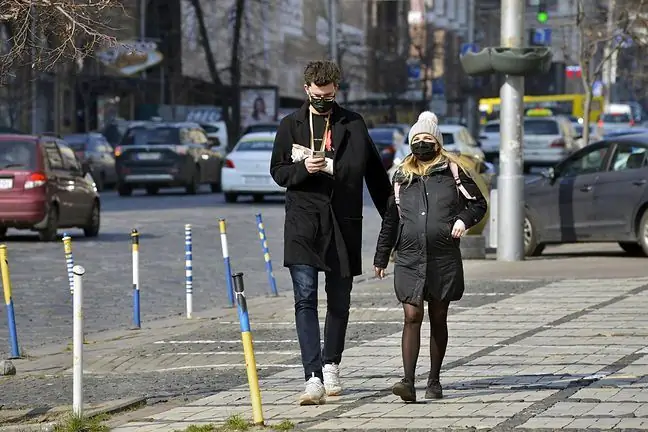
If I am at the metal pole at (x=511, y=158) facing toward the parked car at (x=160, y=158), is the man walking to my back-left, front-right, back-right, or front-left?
back-left

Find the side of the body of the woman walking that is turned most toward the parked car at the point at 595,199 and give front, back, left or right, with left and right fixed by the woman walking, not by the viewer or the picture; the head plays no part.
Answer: back

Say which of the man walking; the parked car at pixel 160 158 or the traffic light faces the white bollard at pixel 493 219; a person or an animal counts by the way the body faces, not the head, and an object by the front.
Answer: the traffic light

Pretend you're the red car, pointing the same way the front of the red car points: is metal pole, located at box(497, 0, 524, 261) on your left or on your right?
on your right

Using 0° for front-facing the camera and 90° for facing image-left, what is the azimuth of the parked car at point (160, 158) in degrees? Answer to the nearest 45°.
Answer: approximately 225°

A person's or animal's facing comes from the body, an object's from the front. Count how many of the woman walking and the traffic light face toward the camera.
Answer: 2

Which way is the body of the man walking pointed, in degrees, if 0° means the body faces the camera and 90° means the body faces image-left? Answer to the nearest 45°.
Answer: approximately 0°

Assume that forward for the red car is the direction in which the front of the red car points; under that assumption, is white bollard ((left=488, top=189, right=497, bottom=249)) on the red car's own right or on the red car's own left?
on the red car's own right

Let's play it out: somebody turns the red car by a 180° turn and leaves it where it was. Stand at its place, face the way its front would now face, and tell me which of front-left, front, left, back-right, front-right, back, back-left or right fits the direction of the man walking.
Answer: front-left

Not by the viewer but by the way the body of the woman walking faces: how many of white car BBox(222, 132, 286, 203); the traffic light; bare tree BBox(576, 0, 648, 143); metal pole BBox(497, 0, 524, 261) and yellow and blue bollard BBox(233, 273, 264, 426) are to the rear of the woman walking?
4

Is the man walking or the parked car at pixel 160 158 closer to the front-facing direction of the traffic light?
the man walking
